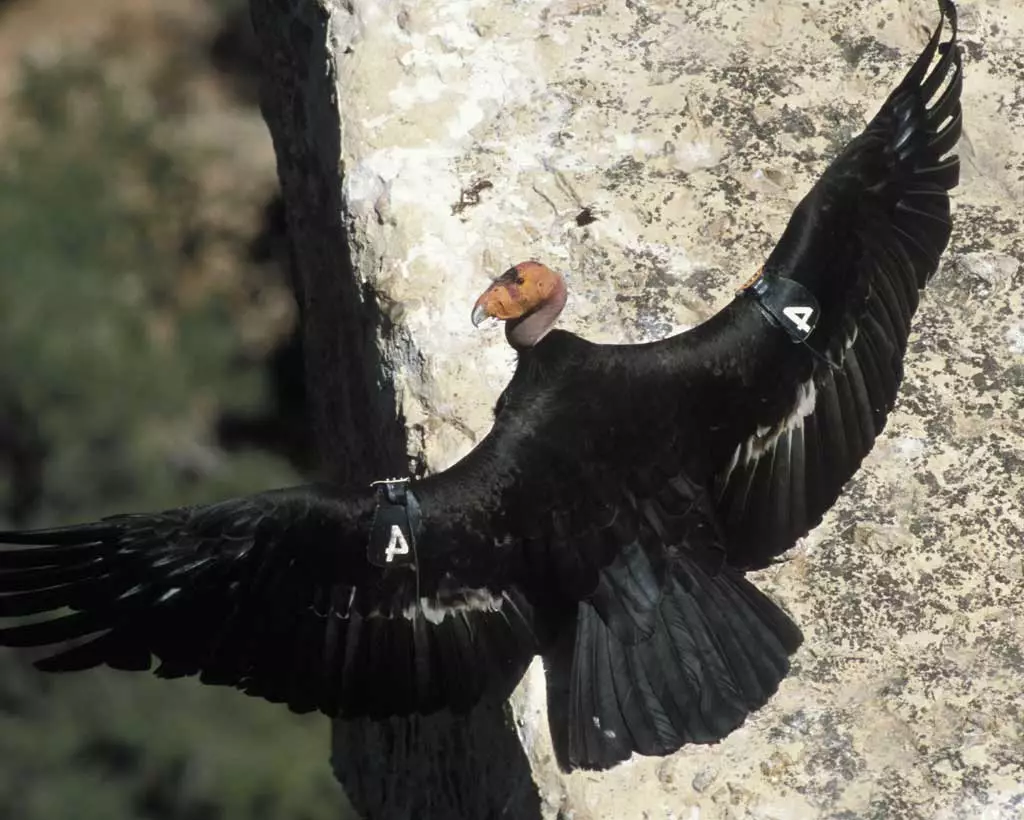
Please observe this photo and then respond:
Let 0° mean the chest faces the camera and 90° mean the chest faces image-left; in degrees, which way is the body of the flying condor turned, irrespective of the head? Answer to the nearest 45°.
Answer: approximately 135°
